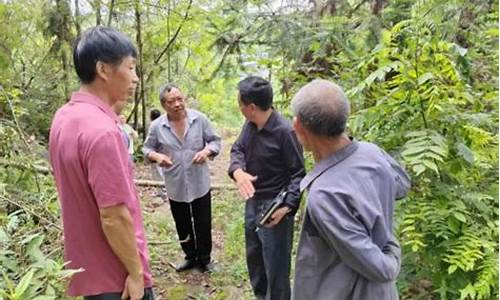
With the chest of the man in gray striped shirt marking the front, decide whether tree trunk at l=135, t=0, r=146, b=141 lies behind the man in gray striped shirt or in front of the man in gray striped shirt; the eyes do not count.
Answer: behind

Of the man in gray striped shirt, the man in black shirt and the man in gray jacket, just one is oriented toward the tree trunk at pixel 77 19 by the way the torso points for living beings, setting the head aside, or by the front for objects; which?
the man in gray jacket

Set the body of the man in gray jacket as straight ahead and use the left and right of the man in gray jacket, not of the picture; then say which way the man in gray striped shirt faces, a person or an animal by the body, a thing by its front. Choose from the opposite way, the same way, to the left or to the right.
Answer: the opposite way

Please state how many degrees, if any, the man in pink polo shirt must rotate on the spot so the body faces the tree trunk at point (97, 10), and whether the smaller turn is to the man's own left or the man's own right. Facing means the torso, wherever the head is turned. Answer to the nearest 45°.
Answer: approximately 45° to the man's own left

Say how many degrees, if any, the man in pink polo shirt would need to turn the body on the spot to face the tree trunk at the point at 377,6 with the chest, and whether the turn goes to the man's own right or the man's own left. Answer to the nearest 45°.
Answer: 0° — they already face it

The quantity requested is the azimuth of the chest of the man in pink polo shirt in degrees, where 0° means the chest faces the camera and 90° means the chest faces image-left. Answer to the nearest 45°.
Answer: approximately 225°

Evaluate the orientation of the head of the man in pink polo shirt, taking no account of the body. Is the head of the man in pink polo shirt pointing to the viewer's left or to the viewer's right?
to the viewer's right

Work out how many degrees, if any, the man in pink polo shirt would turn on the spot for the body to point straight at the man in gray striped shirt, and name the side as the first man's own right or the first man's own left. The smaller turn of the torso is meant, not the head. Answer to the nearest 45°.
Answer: approximately 45° to the first man's own left

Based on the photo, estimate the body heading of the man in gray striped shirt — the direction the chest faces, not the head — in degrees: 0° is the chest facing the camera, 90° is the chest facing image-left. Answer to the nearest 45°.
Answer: approximately 0°

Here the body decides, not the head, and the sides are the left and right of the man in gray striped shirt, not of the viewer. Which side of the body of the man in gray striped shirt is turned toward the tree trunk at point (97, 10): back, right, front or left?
back

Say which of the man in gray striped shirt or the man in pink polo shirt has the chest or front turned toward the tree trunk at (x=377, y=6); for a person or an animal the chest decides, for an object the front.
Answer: the man in pink polo shirt

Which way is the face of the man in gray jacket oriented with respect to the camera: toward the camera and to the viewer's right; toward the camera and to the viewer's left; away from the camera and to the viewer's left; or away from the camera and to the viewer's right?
away from the camera and to the viewer's left

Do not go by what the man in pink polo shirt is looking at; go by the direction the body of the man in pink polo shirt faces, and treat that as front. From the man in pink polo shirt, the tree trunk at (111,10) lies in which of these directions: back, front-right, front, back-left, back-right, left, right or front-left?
front-left
